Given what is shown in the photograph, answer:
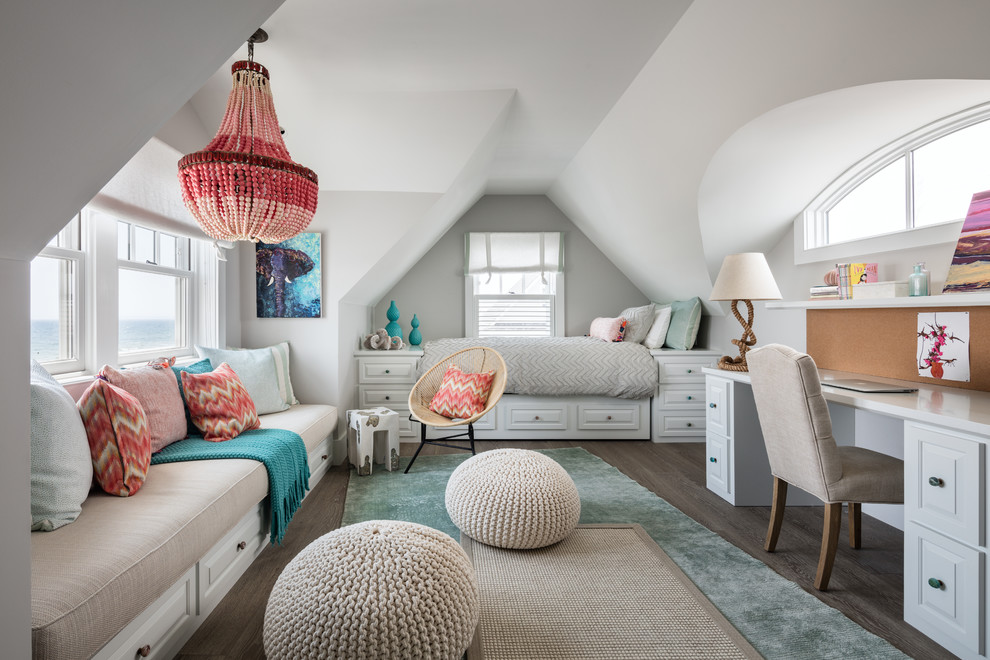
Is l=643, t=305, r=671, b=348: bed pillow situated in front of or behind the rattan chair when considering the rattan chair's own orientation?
behind

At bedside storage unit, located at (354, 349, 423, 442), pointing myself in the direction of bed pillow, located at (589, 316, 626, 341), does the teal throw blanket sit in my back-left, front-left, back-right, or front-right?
back-right

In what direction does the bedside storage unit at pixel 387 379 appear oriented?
toward the camera

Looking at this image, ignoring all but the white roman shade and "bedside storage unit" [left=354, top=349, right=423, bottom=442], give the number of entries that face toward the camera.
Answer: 2

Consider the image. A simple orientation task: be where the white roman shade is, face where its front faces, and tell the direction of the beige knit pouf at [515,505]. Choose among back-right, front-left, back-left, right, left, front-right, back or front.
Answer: front

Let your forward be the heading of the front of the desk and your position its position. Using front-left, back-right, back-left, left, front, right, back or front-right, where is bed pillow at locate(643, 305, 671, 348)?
right

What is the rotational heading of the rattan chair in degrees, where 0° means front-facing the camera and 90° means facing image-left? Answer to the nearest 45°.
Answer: approximately 45°

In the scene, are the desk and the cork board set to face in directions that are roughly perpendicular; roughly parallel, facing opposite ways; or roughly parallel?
roughly parallel

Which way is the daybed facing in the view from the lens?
facing the viewer and to the right of the viewer

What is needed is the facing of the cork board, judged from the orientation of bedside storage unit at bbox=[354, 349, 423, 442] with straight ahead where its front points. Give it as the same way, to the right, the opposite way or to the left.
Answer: to the right

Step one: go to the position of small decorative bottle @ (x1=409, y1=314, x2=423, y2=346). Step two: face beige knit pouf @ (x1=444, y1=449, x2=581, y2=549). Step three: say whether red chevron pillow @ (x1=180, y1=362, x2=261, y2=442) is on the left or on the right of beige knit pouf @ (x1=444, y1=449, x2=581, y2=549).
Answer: right

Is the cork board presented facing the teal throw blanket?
yes
